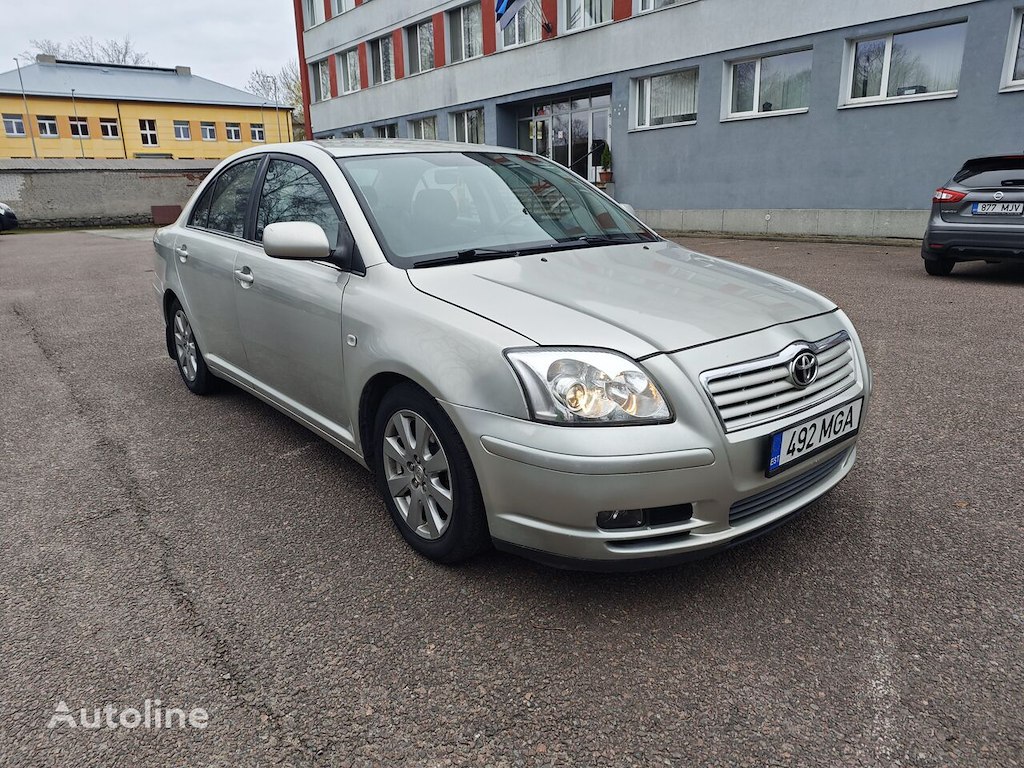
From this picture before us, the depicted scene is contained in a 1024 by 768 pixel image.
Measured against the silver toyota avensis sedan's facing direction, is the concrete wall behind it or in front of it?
behind

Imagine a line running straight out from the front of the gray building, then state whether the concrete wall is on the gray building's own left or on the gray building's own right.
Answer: on the gray building's own right

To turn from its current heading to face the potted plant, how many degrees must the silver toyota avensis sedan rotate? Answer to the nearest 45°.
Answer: approximately 135° to its left

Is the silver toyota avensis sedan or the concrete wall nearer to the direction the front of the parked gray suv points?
the concrete wall

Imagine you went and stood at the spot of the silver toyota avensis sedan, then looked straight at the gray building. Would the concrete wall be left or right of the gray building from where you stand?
left

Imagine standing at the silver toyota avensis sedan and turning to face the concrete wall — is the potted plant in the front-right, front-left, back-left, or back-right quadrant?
front-right

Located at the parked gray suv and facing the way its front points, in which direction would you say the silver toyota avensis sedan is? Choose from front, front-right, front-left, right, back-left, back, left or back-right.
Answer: back

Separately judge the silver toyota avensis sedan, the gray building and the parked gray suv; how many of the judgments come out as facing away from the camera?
1

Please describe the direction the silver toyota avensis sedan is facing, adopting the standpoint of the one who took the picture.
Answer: facing the viewer and to the right of the viewer

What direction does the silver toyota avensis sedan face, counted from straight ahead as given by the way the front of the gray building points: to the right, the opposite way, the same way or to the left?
to the left

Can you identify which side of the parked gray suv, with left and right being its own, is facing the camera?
back

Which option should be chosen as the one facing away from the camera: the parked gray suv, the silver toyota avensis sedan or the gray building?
the parked gray suv

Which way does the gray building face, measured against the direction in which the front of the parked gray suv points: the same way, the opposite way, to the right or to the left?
the opposite way

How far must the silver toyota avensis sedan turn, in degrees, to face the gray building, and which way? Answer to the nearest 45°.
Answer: approximately 135° to its left

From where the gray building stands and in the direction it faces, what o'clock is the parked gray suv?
The parked gray suv is roughly at 10 o'clock from the gray building.
